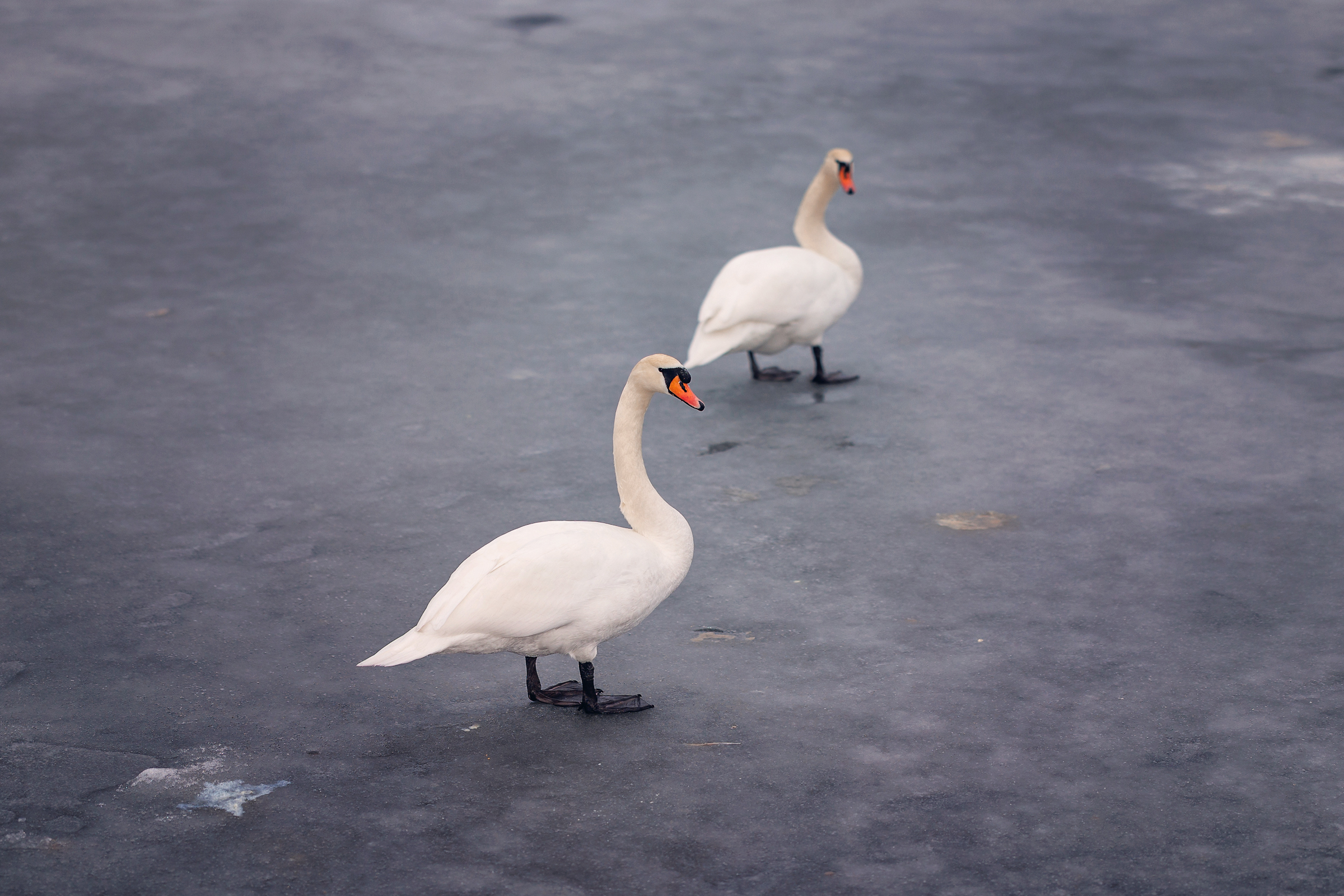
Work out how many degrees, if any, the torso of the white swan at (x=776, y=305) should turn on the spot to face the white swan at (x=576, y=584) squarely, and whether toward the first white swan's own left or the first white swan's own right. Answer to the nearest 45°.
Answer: approximately 90° to the first white swan's own right

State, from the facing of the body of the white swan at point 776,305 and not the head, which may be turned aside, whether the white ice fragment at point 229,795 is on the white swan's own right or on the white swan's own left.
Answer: on the white swan's own right

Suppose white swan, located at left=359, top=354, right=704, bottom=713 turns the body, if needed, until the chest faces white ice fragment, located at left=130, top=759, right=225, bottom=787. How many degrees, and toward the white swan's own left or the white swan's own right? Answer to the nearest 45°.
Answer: approximately 180°

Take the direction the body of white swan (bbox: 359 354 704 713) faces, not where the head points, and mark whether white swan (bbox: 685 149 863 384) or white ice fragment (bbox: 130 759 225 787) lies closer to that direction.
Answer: the white swan

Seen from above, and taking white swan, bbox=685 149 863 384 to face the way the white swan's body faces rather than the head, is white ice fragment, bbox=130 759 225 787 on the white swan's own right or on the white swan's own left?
on the white swan's own right

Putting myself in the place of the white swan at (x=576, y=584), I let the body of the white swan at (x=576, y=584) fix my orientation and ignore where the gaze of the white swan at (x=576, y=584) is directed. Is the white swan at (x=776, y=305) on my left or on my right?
on my left

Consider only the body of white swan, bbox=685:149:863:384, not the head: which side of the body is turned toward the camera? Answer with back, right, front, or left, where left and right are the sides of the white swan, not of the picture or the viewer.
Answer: right

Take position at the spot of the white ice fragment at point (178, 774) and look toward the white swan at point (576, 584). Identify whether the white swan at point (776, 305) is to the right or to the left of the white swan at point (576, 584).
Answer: left

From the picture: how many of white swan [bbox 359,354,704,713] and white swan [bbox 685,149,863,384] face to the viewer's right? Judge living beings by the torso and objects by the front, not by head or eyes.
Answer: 2

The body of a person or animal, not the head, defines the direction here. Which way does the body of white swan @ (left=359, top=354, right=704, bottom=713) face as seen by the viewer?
to the viewer's right
